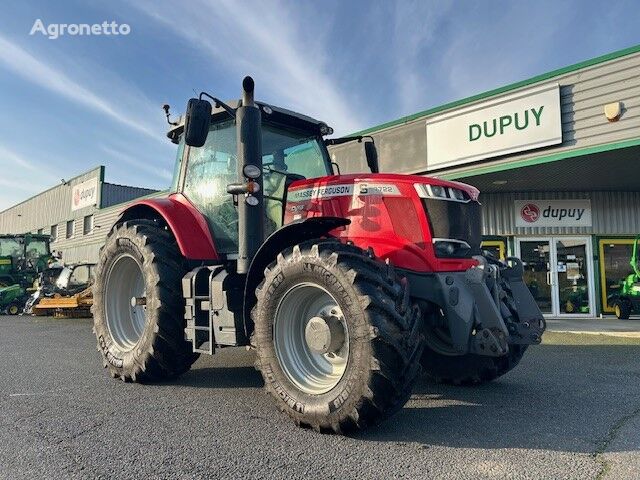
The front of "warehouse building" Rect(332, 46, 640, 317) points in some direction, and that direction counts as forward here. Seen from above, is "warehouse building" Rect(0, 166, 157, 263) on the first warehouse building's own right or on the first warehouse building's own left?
on the first warehouse building's own right

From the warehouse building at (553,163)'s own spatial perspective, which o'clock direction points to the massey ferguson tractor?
The massey ferguson tractor is roughly at 11 o'clock from the warehouse building.

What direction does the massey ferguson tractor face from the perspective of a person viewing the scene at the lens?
facing the viewer and to the right of the viewer

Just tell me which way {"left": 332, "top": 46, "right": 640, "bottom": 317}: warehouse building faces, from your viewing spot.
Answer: facing the viewer and to the left of the viewer

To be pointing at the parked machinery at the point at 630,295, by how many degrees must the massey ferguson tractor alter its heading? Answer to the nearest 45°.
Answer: approximately 90° to its left

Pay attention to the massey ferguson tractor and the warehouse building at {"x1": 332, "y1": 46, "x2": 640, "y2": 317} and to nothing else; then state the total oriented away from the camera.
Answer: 0

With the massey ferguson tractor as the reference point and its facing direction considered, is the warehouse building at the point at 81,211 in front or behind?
behind

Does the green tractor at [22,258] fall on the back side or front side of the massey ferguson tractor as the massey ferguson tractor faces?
on the back side

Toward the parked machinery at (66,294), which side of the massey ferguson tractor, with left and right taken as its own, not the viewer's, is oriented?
back
